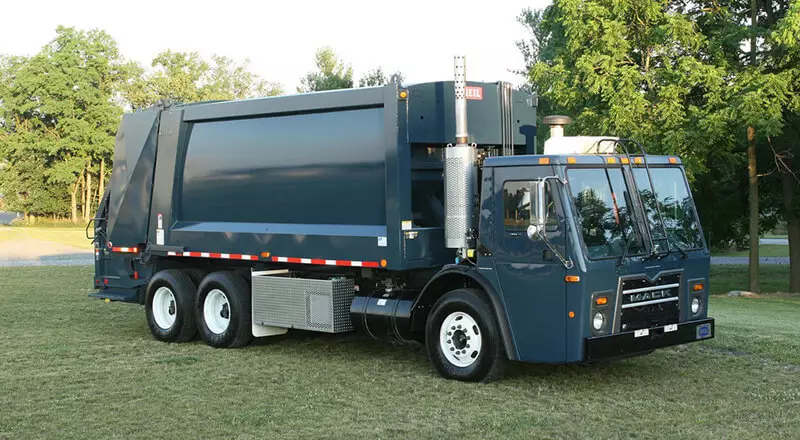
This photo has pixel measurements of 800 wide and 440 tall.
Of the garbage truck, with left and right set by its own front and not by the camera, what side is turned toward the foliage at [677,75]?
left

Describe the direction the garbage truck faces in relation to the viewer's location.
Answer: facing the viewer and to the right of the viewer
